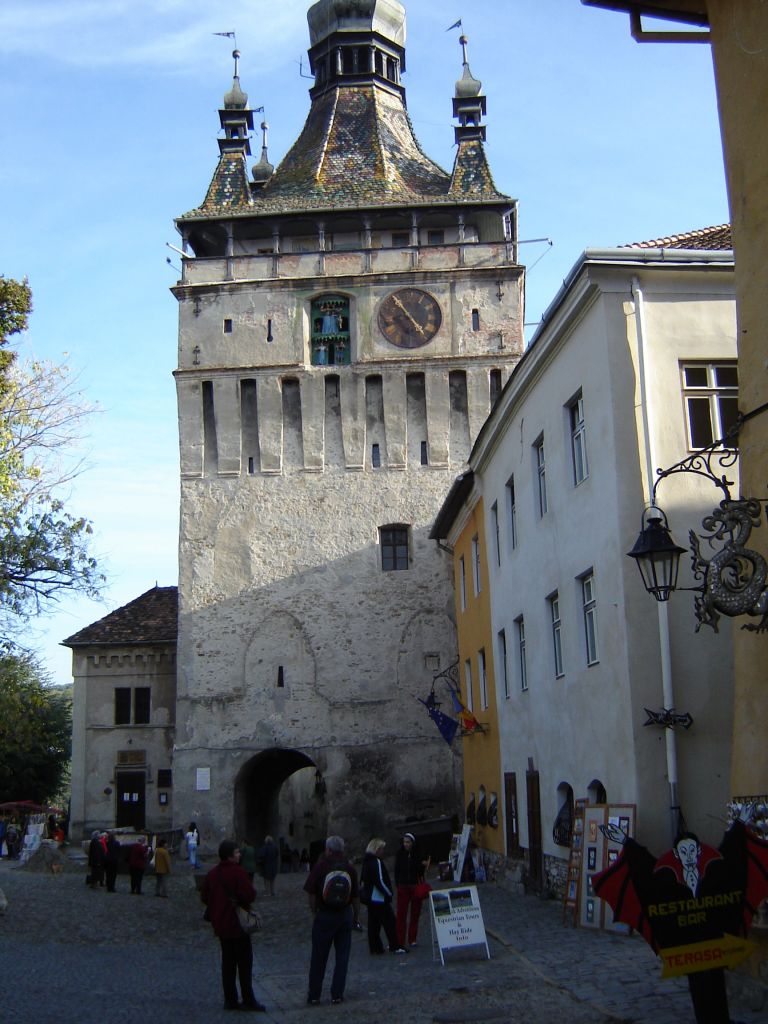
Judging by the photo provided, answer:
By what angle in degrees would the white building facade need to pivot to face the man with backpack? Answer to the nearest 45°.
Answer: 0° — it already faces them

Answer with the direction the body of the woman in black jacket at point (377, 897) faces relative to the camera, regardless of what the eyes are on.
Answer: to the viewer's right

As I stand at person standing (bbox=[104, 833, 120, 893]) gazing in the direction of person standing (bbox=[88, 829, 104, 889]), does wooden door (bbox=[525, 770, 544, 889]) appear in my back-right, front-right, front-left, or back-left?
back-right

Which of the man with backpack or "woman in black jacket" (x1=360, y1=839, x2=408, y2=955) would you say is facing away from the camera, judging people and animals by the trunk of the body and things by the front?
the man with backpack

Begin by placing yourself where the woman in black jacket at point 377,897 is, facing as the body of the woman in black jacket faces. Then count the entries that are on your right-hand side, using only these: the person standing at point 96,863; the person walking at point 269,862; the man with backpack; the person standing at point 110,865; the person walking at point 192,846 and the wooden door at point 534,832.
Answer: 1

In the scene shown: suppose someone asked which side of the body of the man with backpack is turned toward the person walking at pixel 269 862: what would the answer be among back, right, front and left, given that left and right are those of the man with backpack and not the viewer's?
front

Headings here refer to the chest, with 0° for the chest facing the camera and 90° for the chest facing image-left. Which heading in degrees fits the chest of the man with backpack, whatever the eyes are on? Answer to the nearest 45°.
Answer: approximately 180°

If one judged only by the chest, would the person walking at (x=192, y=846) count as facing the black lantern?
no

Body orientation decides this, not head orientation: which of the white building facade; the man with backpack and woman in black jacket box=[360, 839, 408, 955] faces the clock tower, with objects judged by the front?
the man with backpack

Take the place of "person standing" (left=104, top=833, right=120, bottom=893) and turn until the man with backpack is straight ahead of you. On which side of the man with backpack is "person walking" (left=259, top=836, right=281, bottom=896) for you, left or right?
left

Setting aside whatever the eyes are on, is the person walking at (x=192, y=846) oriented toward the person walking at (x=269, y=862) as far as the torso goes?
no

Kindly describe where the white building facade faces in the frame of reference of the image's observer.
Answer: facing the viewer and to the left of the viewer
